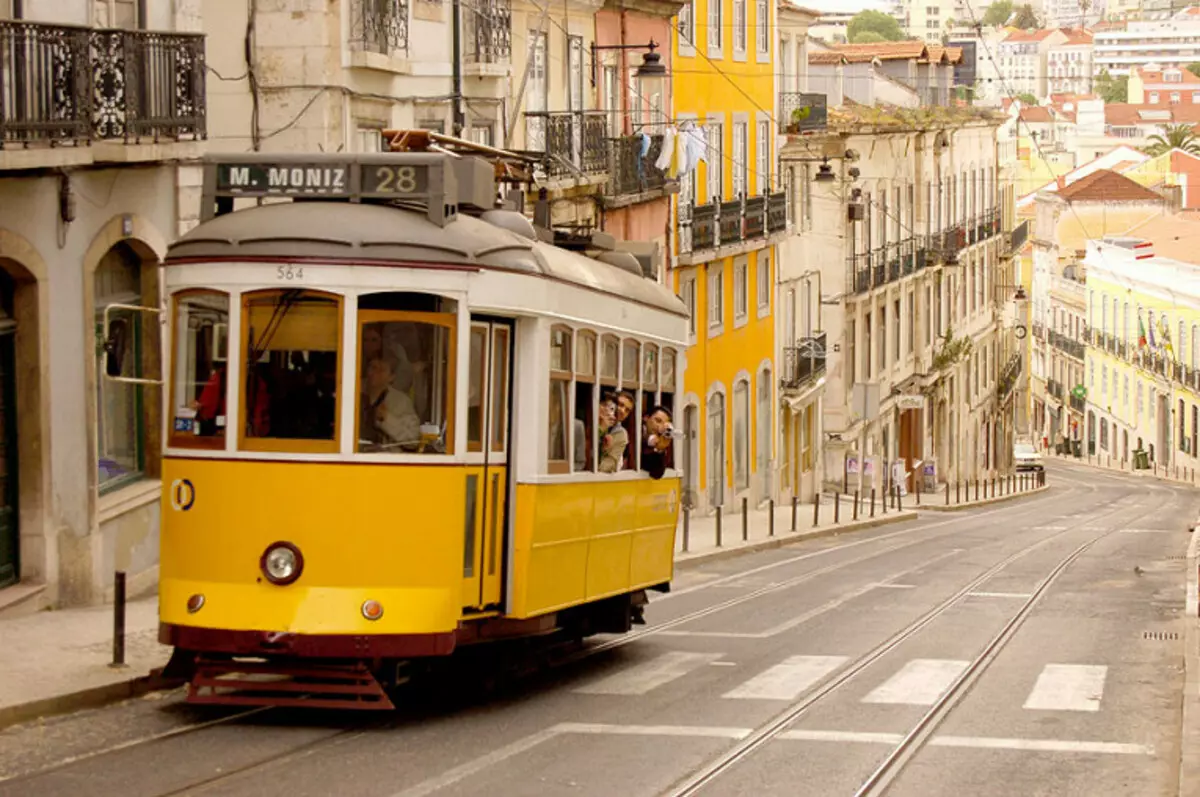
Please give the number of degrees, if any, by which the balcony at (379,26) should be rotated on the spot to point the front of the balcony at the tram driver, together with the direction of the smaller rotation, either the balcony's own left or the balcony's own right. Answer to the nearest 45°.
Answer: approximately 45° to the balcony's own right

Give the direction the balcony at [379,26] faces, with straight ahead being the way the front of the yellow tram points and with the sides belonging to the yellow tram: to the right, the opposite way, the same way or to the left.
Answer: to the left

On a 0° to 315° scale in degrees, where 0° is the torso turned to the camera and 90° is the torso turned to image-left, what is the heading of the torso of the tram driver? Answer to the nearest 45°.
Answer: approximately 45°

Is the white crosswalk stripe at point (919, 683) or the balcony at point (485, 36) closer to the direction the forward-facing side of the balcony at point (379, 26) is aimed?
the white crosswalk stripe

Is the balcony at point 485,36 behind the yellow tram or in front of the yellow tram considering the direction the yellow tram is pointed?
behind

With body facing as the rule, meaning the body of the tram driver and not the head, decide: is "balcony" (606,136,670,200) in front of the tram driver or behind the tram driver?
behind

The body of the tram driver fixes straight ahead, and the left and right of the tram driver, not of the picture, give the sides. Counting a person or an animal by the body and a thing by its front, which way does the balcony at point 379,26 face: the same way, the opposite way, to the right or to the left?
to the left

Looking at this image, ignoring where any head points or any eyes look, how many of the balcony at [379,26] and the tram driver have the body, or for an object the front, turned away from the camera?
0

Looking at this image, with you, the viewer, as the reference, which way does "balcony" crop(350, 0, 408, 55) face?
facing the viewer and to the right of the viewer

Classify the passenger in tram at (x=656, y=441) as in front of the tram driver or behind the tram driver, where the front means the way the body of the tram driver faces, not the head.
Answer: behind

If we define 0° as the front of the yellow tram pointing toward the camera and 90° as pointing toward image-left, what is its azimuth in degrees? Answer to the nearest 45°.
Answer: approximately 45°

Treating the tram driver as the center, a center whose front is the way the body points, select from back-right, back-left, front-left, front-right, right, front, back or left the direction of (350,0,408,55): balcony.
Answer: back-right
